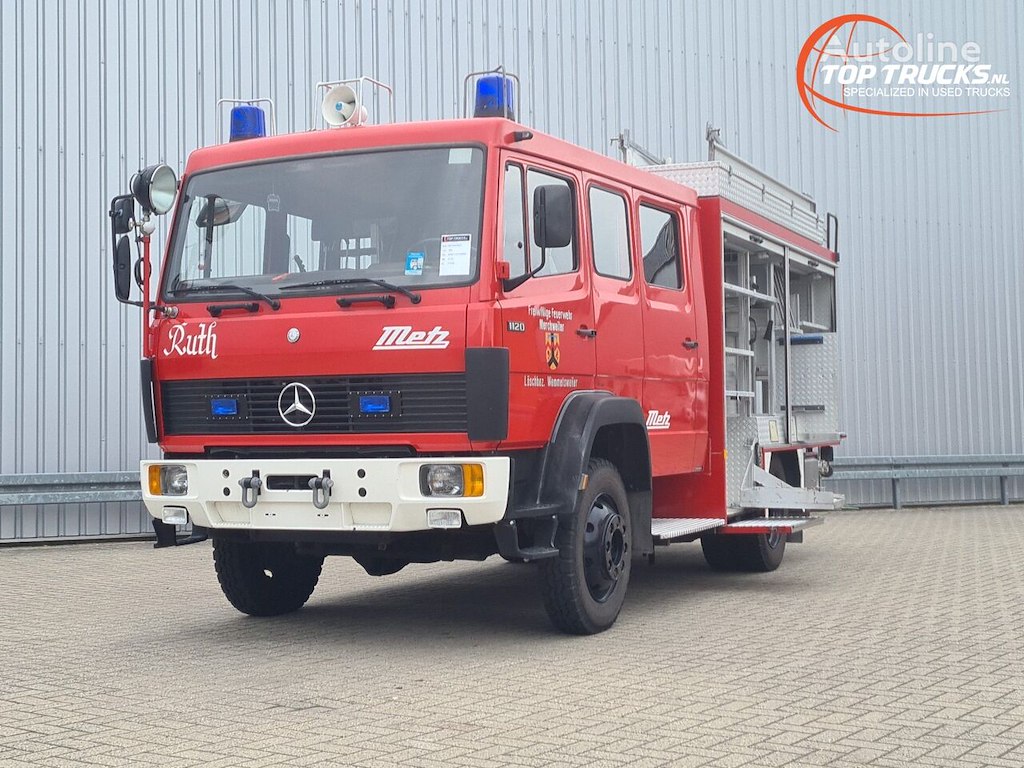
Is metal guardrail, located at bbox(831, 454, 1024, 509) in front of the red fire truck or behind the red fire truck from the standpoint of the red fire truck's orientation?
behind

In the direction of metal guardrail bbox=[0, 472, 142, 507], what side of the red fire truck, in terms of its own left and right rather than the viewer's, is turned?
right

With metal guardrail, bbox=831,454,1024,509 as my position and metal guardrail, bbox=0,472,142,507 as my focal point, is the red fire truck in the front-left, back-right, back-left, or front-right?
front-left

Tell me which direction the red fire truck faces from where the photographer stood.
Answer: facing the viewer and to the left of the viewer
